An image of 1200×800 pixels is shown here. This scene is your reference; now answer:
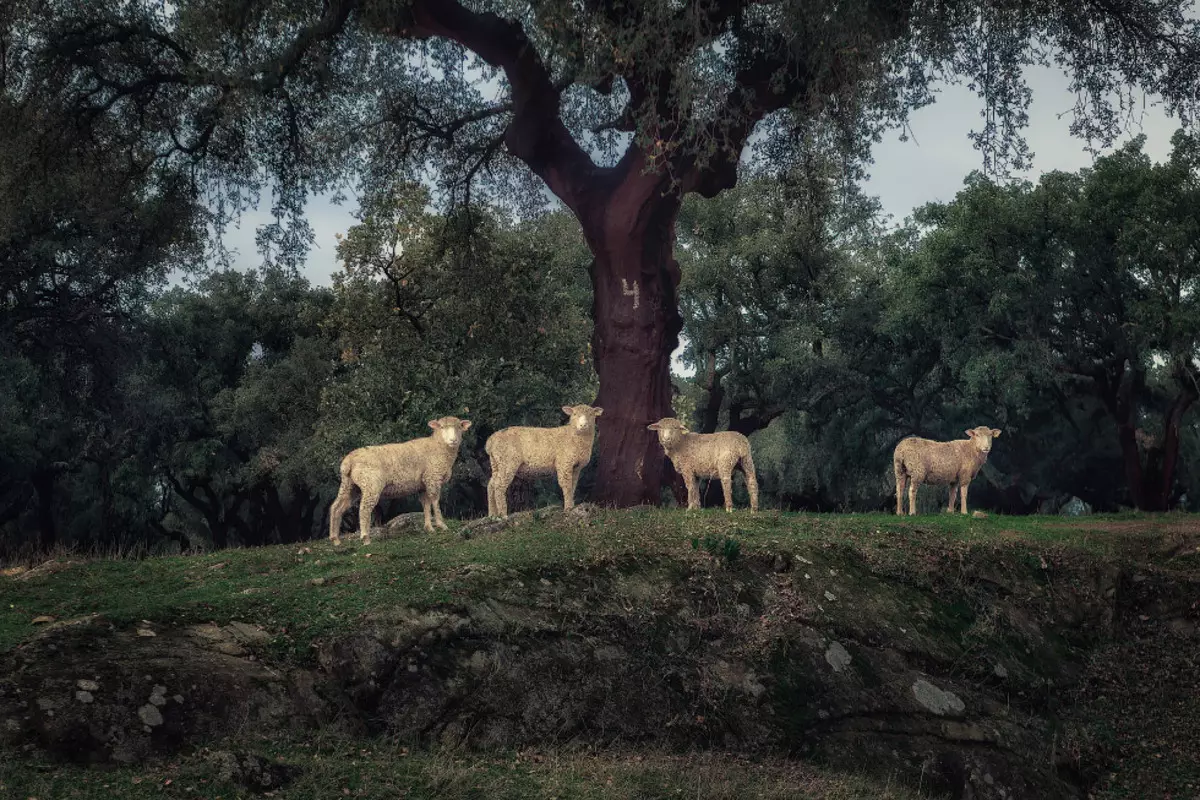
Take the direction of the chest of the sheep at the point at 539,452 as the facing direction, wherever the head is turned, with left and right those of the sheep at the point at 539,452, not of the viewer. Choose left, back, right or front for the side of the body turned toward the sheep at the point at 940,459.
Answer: front

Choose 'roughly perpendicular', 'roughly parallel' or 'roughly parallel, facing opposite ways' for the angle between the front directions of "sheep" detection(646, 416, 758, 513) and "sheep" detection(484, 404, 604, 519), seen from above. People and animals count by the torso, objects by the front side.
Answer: roughly parallel, facing opposite ways

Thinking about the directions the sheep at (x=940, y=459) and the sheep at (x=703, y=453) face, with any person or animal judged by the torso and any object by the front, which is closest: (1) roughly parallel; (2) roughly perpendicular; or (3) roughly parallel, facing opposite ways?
roughly parallel, facing opposite ways

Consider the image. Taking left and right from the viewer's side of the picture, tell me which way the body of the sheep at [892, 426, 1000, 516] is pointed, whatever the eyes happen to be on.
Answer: facing to the right of the viewer

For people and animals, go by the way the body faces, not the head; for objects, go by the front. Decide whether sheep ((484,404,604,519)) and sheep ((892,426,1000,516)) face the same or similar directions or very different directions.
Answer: same or similar directions

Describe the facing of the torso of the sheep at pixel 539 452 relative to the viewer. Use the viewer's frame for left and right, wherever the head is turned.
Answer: facing to the right of the viewer

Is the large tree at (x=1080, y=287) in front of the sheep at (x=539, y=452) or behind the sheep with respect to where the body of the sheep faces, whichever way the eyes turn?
in front

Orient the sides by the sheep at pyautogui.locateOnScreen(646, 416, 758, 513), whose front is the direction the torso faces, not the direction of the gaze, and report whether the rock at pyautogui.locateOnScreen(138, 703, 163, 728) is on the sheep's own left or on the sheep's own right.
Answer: on the sheep's own left

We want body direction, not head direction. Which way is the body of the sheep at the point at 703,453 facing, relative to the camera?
to the viewer's left

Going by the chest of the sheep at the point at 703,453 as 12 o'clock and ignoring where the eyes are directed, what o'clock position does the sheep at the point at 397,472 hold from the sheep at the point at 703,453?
the sheep at the point at 397,472 is roughly at 11 o'clock from the sheep at the point at 703,453.

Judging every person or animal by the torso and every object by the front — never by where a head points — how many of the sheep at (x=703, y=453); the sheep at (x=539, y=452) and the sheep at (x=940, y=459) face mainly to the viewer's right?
2

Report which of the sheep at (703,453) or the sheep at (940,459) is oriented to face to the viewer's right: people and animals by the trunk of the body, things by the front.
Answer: the sheep at (940,459)

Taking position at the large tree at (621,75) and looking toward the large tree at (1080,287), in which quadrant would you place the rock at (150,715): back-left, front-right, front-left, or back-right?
back-right

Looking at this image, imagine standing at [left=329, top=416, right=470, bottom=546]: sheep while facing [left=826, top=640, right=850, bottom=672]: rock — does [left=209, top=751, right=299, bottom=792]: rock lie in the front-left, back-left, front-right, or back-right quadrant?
front-right

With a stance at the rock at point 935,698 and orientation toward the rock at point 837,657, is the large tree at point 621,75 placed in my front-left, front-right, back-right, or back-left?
front-right

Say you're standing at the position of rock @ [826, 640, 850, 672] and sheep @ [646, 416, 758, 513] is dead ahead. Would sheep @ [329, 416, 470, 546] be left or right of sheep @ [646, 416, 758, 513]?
left

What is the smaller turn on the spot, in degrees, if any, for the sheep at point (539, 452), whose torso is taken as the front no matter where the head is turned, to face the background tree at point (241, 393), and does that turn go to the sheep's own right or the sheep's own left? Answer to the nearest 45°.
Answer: approximately 135° to the sheep's own left
